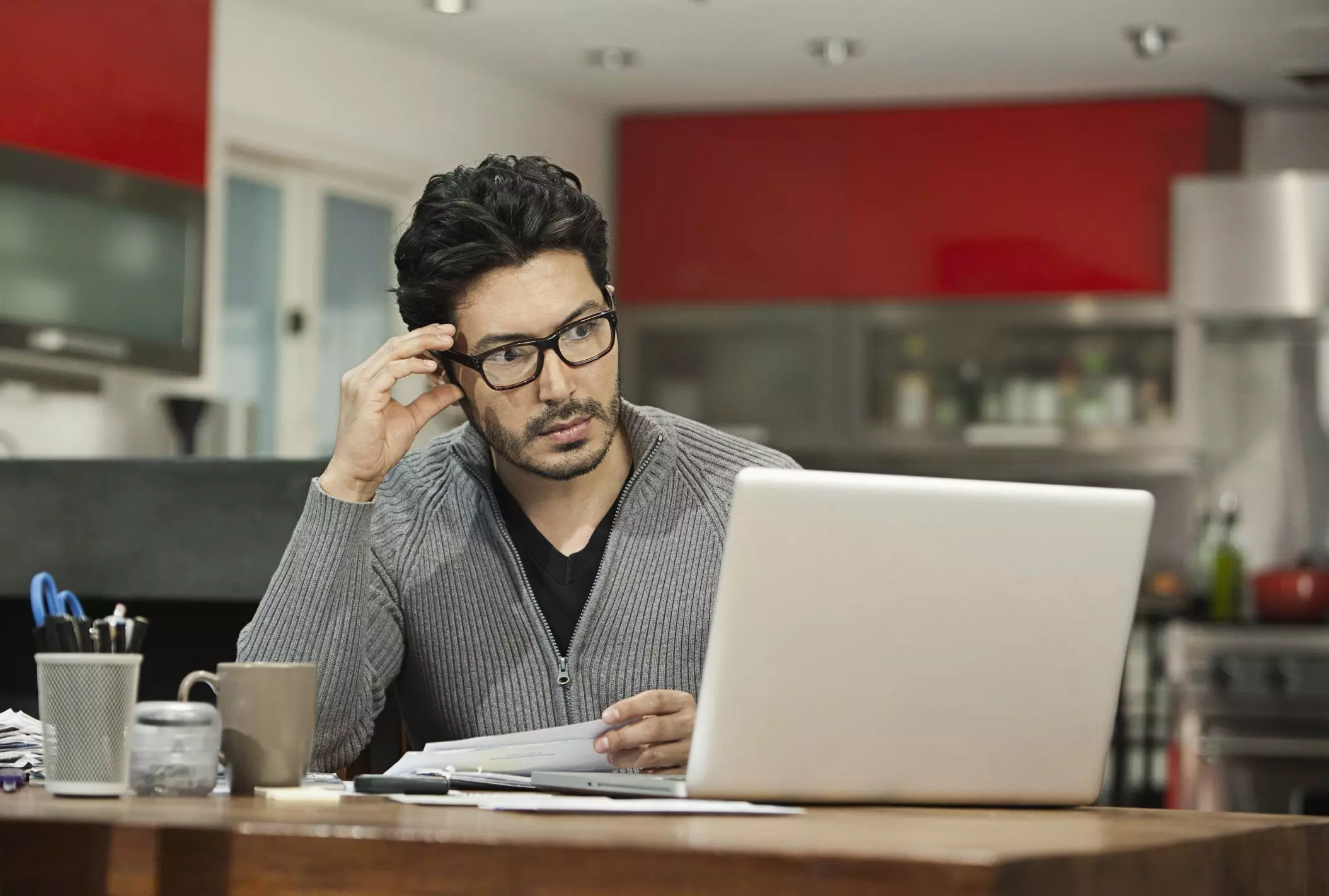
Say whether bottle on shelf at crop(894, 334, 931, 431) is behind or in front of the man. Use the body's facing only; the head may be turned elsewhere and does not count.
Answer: behind

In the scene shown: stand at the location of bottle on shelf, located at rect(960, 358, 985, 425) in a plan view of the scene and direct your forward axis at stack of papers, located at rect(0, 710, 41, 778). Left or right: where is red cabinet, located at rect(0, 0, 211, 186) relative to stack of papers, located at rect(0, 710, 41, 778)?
right

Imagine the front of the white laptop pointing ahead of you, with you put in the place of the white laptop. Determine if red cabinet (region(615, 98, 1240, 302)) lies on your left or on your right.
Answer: on your right

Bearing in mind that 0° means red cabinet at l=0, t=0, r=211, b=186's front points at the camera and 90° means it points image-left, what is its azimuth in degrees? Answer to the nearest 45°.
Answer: approximately 315°

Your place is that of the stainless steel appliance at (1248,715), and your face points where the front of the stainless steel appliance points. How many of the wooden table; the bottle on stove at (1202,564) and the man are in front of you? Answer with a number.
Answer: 2

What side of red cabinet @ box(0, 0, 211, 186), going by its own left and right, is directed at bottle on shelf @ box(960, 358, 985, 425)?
left

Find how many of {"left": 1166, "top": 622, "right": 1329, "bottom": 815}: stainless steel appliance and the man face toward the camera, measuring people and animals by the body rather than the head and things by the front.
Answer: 2

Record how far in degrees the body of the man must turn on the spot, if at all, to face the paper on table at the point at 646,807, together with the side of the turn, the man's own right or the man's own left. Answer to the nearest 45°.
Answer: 0° — they already face it
